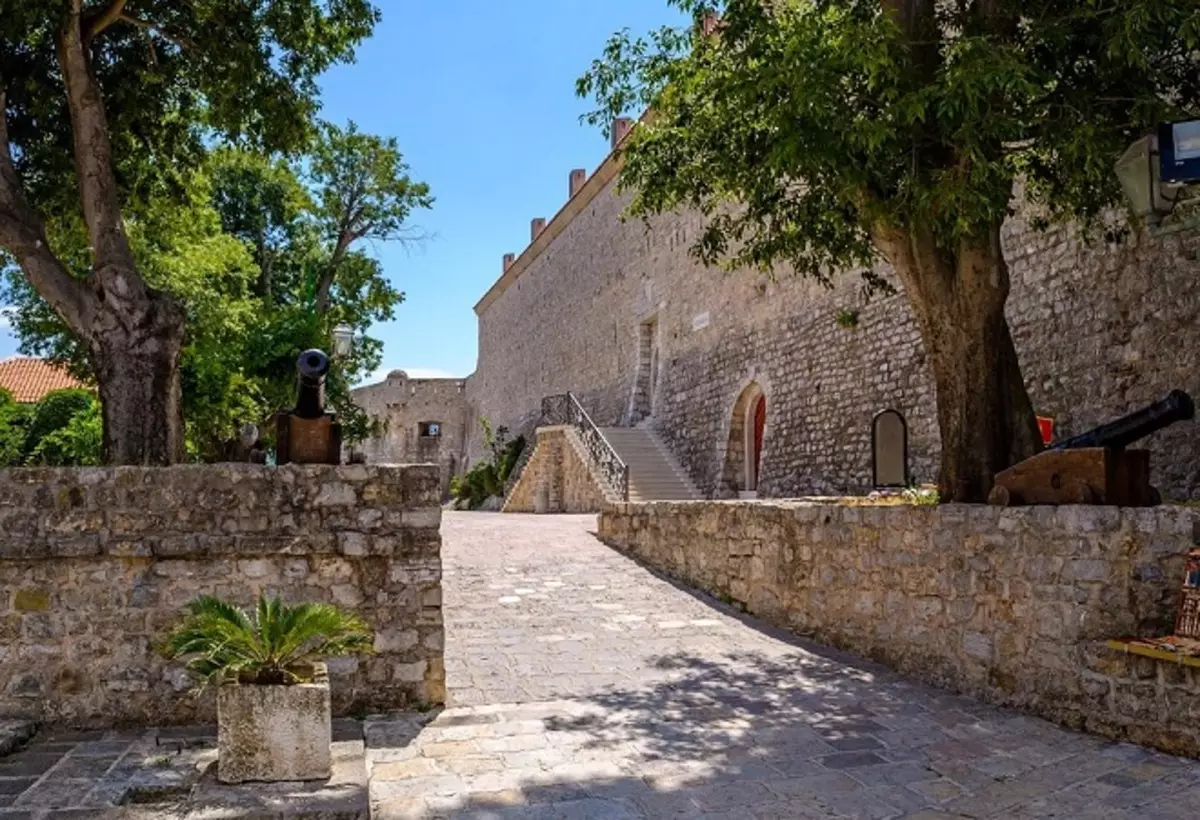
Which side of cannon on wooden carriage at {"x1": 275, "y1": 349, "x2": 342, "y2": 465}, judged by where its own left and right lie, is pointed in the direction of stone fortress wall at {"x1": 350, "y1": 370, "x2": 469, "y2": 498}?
back

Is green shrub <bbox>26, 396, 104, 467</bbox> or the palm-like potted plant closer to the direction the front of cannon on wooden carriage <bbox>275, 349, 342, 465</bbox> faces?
the palm-like potted plant

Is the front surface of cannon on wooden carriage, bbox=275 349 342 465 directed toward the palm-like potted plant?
yes

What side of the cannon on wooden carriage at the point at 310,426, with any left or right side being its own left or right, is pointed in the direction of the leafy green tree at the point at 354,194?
back

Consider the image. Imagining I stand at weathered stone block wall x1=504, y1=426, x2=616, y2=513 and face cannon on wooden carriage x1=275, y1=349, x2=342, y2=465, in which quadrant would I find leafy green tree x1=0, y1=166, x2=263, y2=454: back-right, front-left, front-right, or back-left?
front-right

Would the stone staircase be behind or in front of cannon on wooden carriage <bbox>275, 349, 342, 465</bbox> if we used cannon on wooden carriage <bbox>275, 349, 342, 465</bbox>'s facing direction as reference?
behind

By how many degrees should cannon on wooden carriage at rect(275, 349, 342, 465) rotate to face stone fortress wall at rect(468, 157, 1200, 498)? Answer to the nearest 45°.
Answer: approximately 135° to its left

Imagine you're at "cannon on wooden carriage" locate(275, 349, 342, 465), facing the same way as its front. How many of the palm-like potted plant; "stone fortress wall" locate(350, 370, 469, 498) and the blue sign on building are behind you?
1

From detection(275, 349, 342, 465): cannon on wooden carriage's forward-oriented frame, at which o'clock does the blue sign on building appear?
The blue sign on building is roughly at 10 o'clock from the cannon on wooden carriage.

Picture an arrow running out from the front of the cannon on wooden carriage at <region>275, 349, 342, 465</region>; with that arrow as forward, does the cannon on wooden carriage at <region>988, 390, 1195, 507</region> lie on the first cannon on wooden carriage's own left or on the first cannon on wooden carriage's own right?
on the first cannon on wooden carriage's own left

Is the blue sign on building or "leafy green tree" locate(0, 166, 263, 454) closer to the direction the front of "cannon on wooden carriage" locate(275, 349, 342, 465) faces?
the blue sign on building

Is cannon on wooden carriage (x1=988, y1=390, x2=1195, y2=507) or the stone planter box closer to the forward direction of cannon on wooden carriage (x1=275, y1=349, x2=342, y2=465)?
the stone planter box

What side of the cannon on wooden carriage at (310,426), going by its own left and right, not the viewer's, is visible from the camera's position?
front
